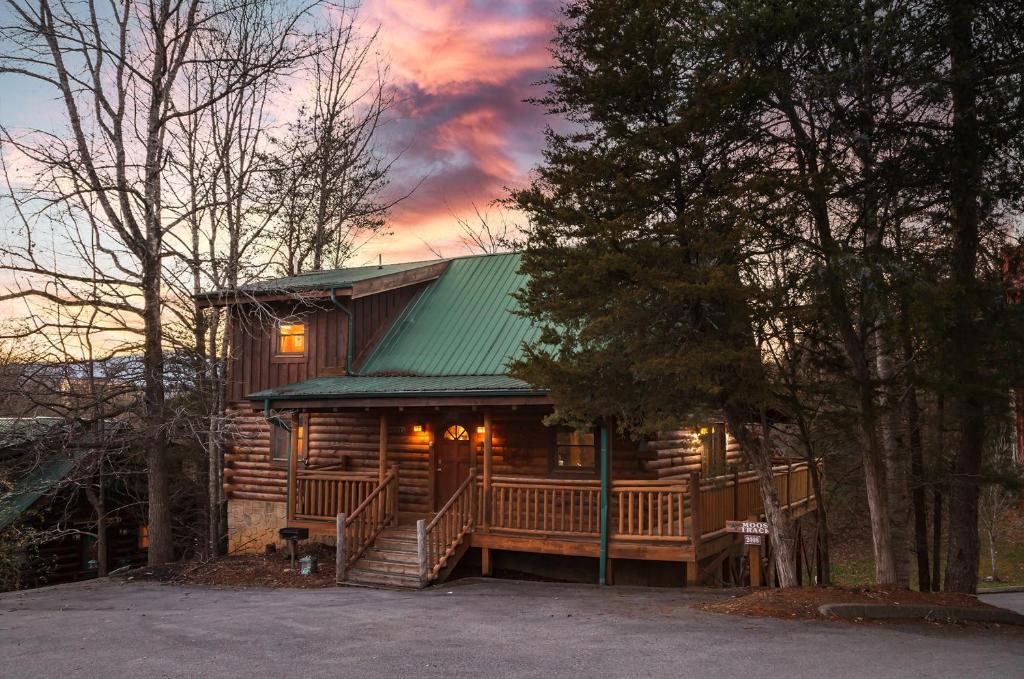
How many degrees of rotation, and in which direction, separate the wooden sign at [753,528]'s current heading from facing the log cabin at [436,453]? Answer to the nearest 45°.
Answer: approximately 135° to its right

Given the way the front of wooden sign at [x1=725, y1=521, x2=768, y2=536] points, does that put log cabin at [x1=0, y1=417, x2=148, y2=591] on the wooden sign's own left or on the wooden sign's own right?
on the wooden sign's own right

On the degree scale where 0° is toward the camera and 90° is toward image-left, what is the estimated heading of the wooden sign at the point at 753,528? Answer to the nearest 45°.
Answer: approximately 0°
